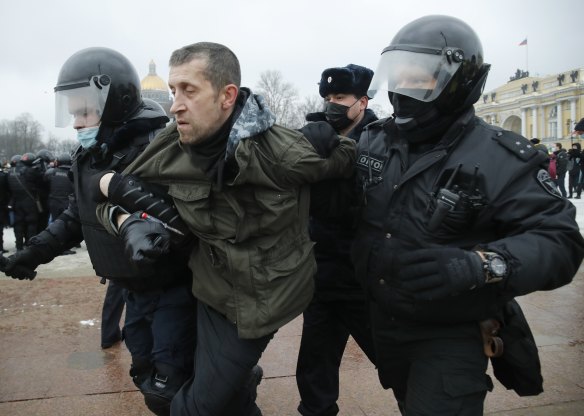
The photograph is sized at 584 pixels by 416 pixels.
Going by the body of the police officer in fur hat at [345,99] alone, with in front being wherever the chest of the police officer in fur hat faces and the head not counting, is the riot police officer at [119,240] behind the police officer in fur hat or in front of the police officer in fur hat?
in front

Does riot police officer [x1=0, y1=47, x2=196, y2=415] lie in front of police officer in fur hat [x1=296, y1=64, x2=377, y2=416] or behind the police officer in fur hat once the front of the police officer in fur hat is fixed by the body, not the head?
in front

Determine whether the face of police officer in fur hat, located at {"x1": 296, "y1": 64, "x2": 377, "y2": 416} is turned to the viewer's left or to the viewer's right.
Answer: to the viewer's left

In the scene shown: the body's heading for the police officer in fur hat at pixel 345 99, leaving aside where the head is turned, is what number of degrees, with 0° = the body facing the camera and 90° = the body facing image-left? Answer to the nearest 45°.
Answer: approximately 45°
